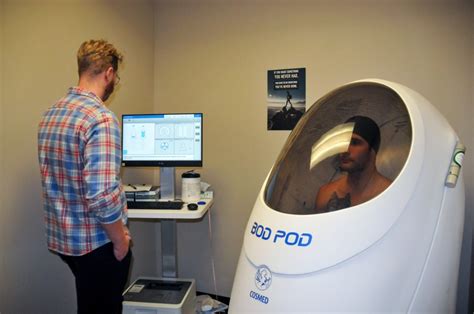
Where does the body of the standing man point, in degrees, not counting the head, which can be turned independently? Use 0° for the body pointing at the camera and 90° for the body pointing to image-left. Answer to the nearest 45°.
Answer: approximately 225°

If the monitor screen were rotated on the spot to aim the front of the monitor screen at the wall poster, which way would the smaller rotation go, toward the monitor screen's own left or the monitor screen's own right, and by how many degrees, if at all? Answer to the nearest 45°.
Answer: approximately 90° to the monitor screen's own left

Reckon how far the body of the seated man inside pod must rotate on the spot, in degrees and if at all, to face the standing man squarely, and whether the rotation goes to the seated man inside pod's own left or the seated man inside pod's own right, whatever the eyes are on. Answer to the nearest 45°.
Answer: approximately 45° to the seated man inside pod's own right

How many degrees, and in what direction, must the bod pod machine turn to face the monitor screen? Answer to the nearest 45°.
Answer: approximately 90° to its right

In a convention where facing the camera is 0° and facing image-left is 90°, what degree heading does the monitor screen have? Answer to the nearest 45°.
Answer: approximately 0°

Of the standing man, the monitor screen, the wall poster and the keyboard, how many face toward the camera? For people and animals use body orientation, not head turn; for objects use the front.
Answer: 3

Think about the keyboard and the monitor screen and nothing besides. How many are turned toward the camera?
2
